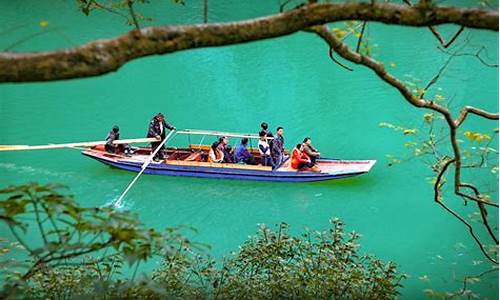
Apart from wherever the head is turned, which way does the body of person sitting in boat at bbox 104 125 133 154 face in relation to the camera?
to the viewer's right

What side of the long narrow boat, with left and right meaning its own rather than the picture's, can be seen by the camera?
right

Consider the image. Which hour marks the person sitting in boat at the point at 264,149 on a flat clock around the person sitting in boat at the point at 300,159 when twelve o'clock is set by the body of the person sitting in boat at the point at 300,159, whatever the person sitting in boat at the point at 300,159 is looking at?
the person sitting in boat at the point at 264,149 is roughly at 6 o'clock from the person sitting in boat at the point at 300,159.

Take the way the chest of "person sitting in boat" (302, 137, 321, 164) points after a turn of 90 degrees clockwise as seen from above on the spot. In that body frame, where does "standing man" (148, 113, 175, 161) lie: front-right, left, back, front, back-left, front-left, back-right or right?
front-right

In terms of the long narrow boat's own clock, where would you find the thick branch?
The thick branch is roughly at 3 o'clock from the long narrow boat.

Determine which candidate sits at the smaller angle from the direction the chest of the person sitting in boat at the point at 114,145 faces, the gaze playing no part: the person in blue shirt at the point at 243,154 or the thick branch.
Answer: the person in blue shirt

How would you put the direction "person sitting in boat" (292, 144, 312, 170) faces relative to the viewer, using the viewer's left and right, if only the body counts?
facing to the right of the viewer
